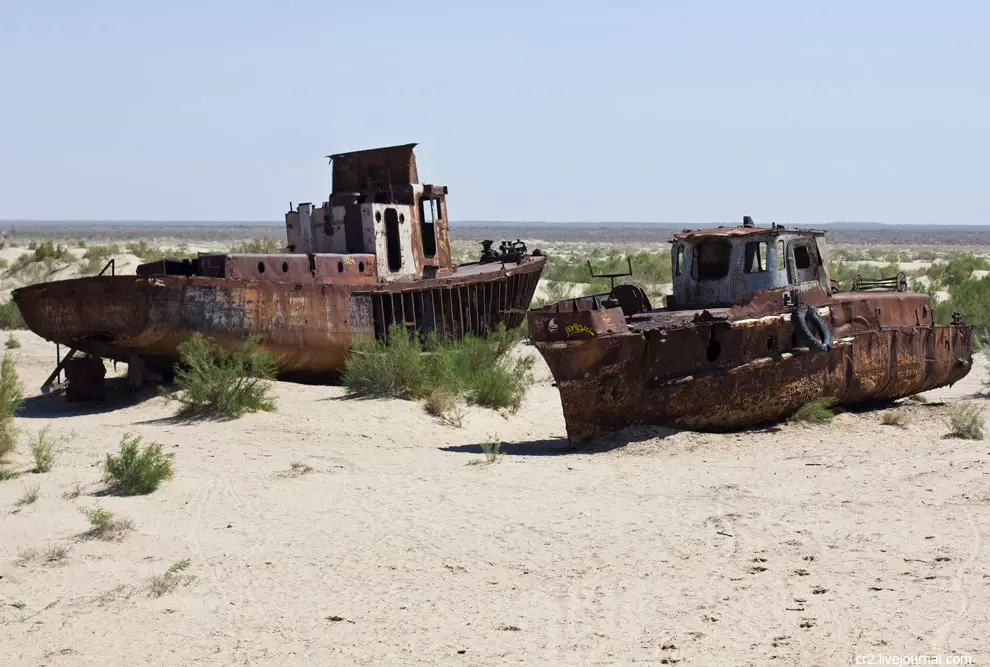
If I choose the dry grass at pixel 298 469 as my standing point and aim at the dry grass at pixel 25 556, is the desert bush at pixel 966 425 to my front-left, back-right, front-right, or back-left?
back-left

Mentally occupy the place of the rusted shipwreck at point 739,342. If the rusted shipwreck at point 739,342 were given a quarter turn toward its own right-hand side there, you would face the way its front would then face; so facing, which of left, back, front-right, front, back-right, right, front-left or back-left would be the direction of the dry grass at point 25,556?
left

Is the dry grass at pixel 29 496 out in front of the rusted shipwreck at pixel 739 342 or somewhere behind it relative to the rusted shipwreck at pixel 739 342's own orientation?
in front

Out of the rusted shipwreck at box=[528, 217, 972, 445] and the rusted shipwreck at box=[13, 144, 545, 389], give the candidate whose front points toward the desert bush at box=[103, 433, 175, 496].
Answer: the rusted shipwreck at box=[528, 217, 972, 445]

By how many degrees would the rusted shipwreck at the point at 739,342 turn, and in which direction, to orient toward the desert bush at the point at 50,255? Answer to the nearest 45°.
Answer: approximately 90° to its right

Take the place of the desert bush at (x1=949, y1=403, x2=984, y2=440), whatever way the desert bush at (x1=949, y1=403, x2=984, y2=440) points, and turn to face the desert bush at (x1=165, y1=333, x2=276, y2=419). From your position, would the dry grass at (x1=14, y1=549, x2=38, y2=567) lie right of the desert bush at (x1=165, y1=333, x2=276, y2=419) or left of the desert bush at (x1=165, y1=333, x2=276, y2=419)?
left

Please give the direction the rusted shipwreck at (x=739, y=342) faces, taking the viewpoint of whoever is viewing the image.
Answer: facing the viewer and to the left of the viewer

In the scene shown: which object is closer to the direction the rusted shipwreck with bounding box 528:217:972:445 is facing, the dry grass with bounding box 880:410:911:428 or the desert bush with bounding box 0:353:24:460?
the desert bush

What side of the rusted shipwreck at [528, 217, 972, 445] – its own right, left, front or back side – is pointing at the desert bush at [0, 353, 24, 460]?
front

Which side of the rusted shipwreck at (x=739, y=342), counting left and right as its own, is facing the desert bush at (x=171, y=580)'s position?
front
